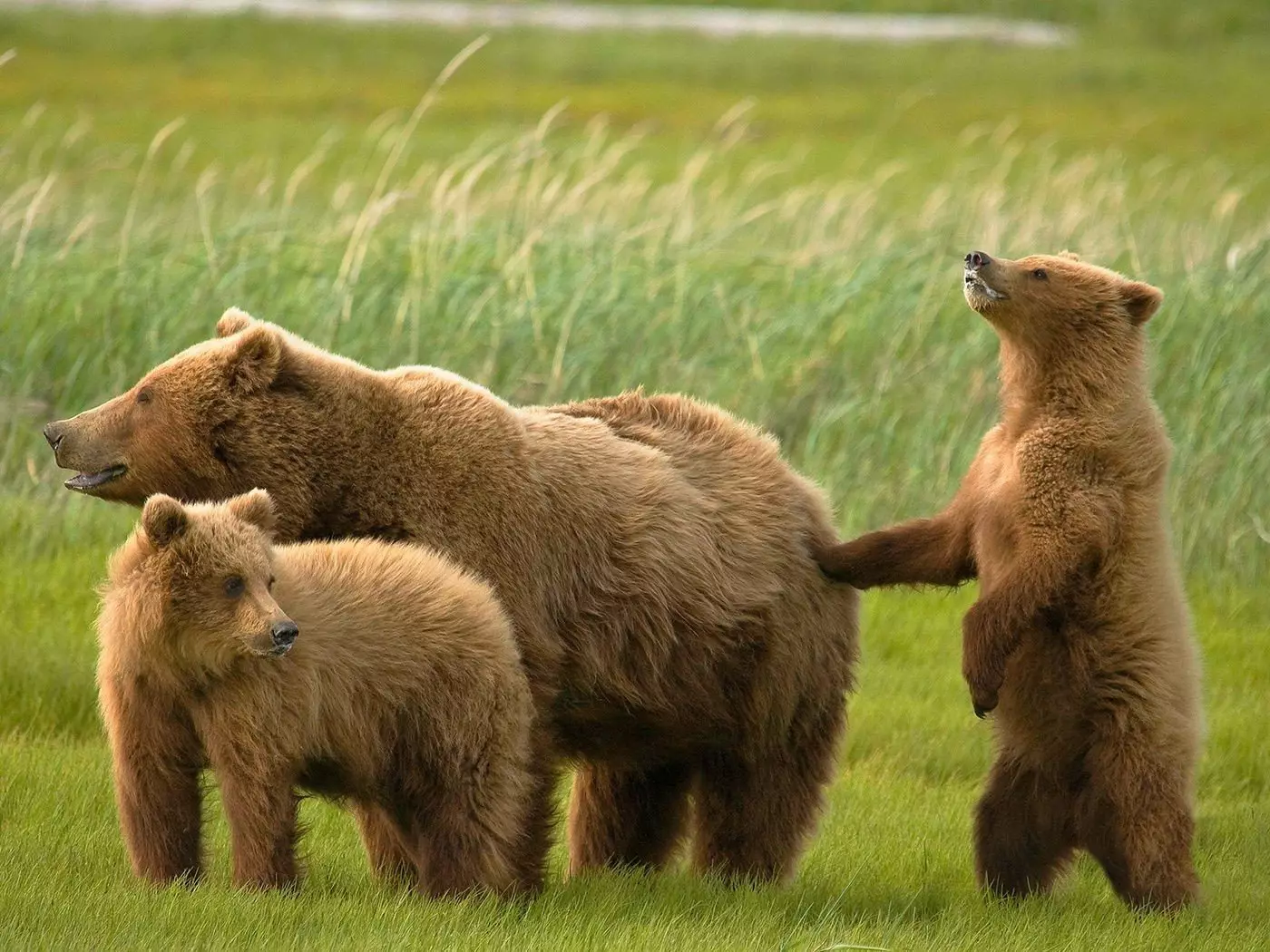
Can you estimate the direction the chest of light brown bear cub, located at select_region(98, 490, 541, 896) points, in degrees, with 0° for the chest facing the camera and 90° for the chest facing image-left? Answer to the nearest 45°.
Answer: approximately 45°

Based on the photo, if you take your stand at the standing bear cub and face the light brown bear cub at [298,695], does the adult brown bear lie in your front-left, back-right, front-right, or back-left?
front-right

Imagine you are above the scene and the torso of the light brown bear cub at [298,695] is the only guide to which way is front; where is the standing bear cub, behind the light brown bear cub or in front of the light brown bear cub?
behind
